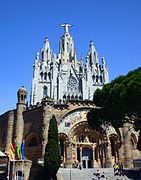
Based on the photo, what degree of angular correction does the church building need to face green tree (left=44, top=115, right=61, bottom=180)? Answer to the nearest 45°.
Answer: approximately 45° to its right

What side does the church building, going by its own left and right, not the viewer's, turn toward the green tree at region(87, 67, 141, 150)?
front

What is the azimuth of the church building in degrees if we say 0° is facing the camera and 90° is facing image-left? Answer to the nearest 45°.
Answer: approximately 315°
